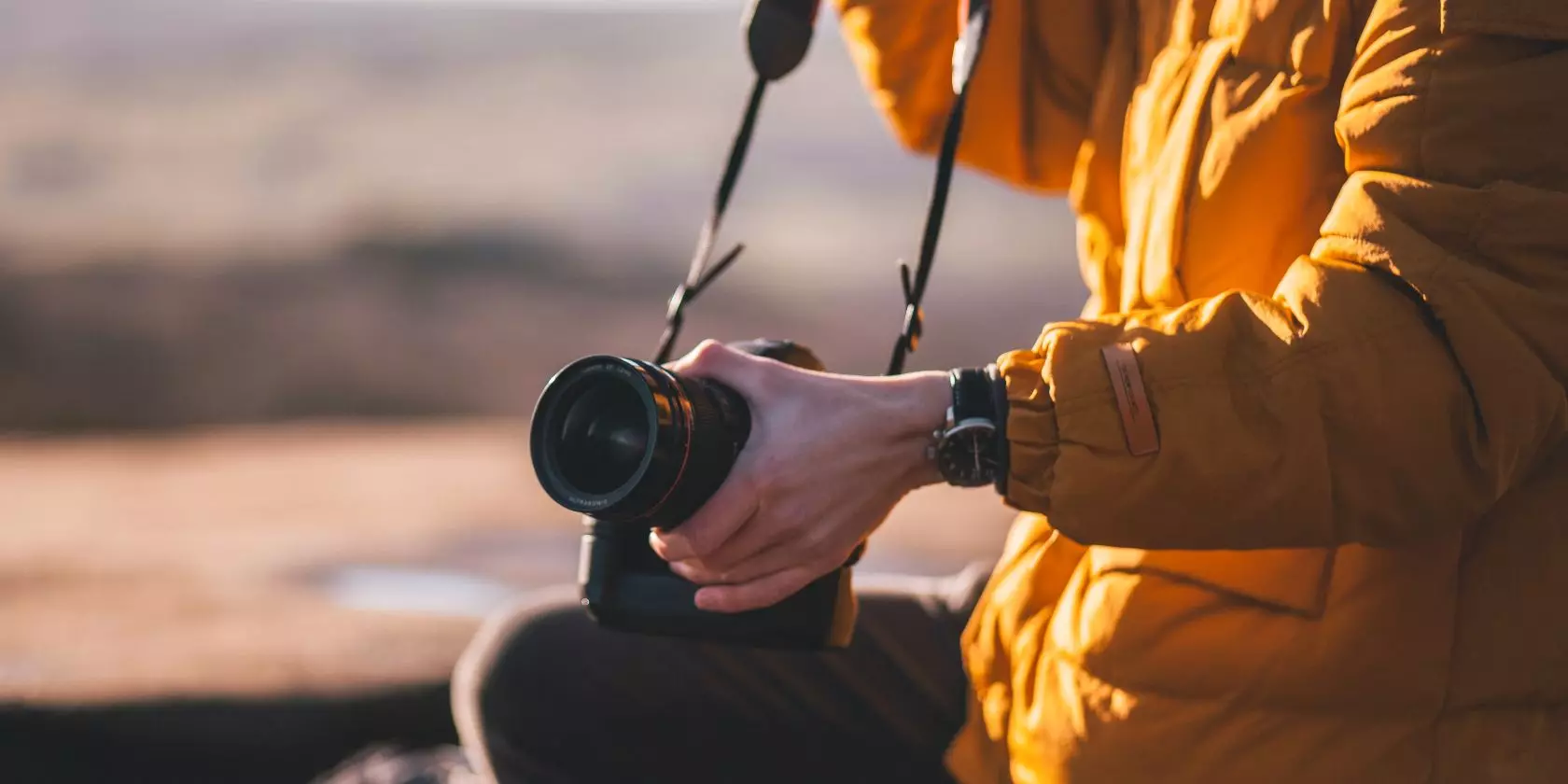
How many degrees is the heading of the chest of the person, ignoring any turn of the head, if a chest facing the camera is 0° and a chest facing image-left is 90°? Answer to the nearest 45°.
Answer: approximately 90°
